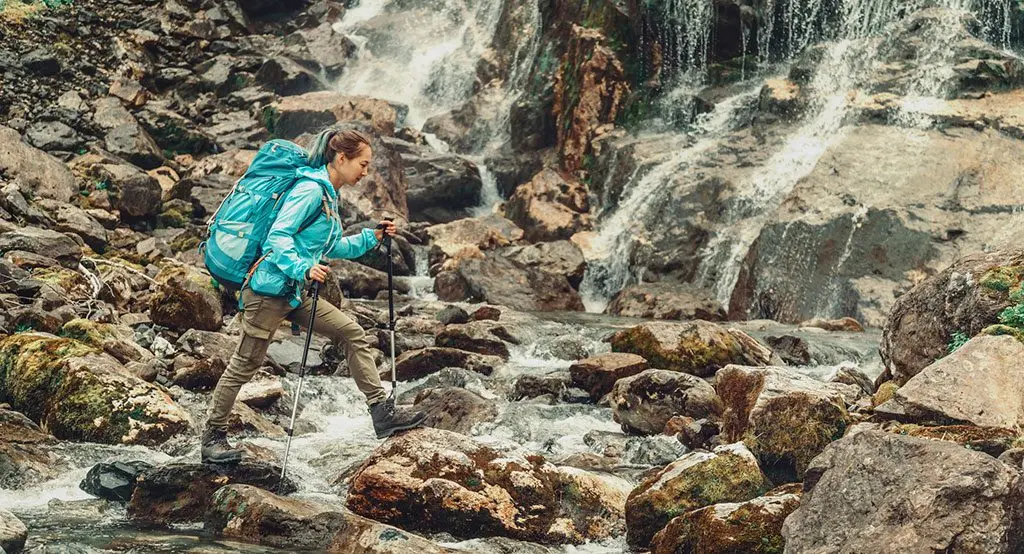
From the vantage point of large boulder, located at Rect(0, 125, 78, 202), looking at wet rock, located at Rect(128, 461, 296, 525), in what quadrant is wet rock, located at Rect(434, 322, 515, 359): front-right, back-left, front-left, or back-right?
front-left

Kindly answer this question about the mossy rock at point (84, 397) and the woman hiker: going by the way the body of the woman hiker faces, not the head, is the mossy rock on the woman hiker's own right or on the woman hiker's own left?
on the woman hiker's own left

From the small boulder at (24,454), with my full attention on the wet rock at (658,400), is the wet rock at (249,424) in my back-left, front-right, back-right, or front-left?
front-left

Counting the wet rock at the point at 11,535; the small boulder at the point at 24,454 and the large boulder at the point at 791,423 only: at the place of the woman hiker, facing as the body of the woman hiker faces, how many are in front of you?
1

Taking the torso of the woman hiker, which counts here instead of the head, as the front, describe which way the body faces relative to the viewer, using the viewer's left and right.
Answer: facing to the right of the viewer

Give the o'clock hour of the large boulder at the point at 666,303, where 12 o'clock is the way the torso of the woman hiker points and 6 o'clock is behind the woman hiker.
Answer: The large boulder is roughly at 10 o'clock from the woman hiker.

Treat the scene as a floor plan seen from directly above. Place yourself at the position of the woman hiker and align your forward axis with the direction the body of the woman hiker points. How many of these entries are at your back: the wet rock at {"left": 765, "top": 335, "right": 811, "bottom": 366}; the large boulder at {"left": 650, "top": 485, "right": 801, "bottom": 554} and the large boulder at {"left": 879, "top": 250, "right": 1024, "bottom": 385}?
0

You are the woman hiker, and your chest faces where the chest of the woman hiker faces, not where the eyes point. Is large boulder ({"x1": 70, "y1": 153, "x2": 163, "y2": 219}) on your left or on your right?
on your left

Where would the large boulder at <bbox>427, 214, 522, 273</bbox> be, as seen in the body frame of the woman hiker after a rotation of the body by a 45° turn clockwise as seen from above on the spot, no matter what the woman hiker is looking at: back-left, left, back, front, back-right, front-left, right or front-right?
back-left

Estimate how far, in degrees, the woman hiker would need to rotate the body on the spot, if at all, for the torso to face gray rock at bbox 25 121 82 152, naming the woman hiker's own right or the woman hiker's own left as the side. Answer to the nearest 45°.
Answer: approximately 90° to the woman hiker's own left

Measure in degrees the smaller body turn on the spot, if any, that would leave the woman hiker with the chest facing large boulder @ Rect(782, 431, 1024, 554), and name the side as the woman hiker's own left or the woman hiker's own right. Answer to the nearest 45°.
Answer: approximately 45° to the woman hiker's own right

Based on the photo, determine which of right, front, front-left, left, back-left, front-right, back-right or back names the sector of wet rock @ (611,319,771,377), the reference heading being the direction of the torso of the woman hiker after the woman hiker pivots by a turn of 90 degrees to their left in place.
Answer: front-right

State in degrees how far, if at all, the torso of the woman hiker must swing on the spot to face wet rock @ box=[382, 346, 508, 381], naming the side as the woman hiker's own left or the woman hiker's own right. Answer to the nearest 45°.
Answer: approximately 90° to the woman hiker's own left

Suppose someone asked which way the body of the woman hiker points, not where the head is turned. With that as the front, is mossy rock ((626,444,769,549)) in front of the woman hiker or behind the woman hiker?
in front

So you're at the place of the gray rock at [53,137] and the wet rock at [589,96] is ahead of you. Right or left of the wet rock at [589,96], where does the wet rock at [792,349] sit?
right

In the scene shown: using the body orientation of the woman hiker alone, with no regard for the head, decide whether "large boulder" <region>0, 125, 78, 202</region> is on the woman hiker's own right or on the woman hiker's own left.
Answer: on the woman hiker's own left

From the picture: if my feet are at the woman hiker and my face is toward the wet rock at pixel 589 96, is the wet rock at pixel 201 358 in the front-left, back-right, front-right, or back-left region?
front-left

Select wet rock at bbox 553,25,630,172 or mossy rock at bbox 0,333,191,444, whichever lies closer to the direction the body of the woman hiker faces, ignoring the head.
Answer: the wet rock
